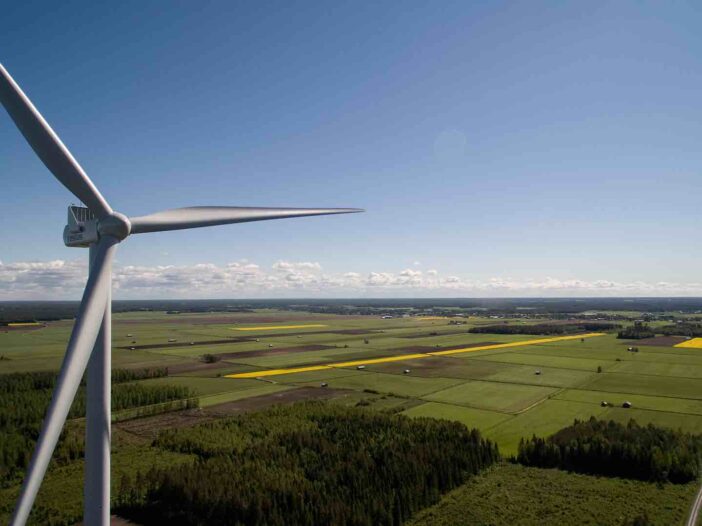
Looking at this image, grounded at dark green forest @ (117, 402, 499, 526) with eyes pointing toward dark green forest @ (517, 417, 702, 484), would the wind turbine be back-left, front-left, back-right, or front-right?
back-right

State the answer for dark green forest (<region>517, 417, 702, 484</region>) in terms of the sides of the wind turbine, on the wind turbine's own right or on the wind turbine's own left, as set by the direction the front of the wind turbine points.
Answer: on the wind turbine's own left

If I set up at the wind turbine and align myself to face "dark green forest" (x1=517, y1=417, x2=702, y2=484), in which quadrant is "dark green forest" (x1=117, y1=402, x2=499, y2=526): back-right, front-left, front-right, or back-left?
front-left

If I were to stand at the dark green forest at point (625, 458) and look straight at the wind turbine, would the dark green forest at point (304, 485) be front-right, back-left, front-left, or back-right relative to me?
front-right

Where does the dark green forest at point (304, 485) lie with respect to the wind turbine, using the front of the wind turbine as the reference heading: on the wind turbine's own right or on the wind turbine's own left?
on the wind turbine's own left
